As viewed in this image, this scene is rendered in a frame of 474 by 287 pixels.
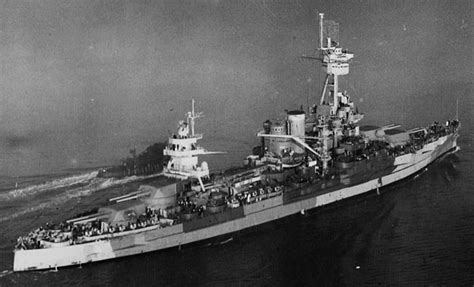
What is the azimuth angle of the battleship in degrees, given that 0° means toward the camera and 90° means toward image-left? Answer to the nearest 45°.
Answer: approximately 225°
